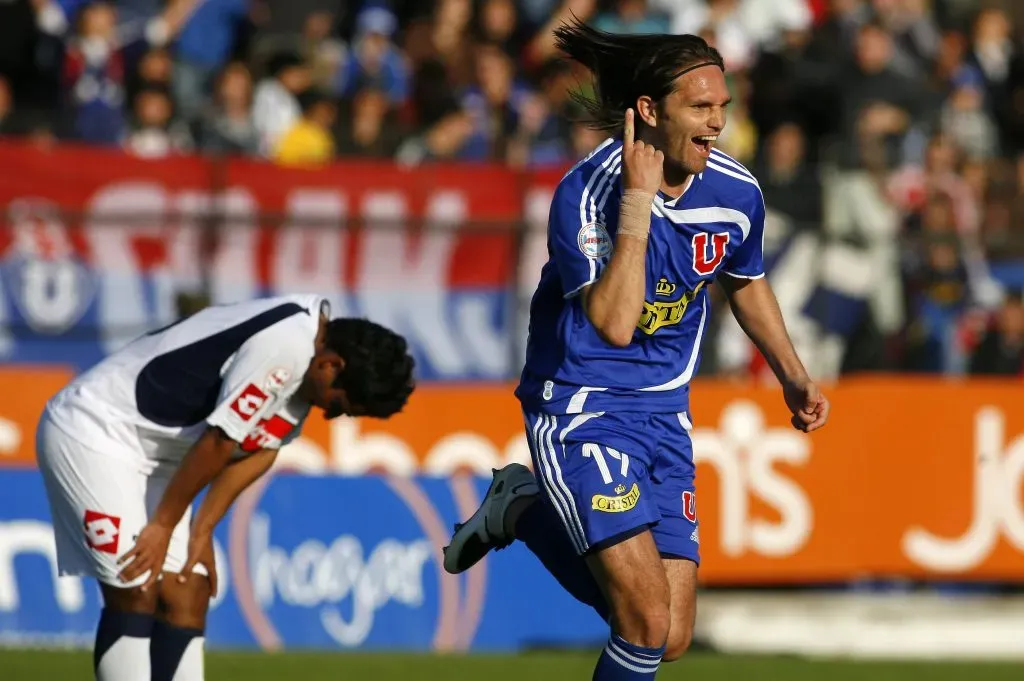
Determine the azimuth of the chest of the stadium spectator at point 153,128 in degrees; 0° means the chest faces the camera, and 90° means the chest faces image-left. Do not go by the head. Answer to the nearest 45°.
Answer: approximately 0°

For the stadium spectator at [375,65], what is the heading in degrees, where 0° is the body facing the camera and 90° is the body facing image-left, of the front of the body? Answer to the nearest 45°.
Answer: approximately 0°

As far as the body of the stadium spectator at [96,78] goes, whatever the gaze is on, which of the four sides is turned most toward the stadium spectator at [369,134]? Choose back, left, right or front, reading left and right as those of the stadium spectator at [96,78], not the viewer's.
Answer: left

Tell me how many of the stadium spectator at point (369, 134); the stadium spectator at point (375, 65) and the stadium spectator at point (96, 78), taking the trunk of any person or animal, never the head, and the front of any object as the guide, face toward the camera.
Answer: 3

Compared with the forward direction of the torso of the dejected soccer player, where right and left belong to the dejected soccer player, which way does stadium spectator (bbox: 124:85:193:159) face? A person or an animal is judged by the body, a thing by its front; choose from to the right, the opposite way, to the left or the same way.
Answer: to the right

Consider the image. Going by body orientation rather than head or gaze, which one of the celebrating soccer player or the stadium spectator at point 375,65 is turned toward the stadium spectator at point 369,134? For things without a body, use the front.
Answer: the stadium spectator at point 375,65

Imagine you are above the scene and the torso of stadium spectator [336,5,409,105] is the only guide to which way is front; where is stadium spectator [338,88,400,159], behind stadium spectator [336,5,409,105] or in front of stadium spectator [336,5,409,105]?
in front

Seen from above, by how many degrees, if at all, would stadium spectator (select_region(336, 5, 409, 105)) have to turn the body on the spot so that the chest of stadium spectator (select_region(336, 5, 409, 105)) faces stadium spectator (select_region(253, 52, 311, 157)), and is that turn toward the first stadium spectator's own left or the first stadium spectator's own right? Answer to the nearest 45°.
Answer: approximately 45° to the first stadium spectator's own right

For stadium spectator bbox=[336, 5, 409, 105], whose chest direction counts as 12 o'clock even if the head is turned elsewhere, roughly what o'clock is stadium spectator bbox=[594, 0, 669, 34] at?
stadium spectator bbox=[594, 0, 669, 34] is roughly at 9 o'clock from stadium spectator bbox=[336, 5, 409, 105].

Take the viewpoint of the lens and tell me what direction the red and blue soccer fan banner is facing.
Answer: facing the viewer

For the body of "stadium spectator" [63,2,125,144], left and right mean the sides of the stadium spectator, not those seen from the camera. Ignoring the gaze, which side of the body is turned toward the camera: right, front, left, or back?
front
